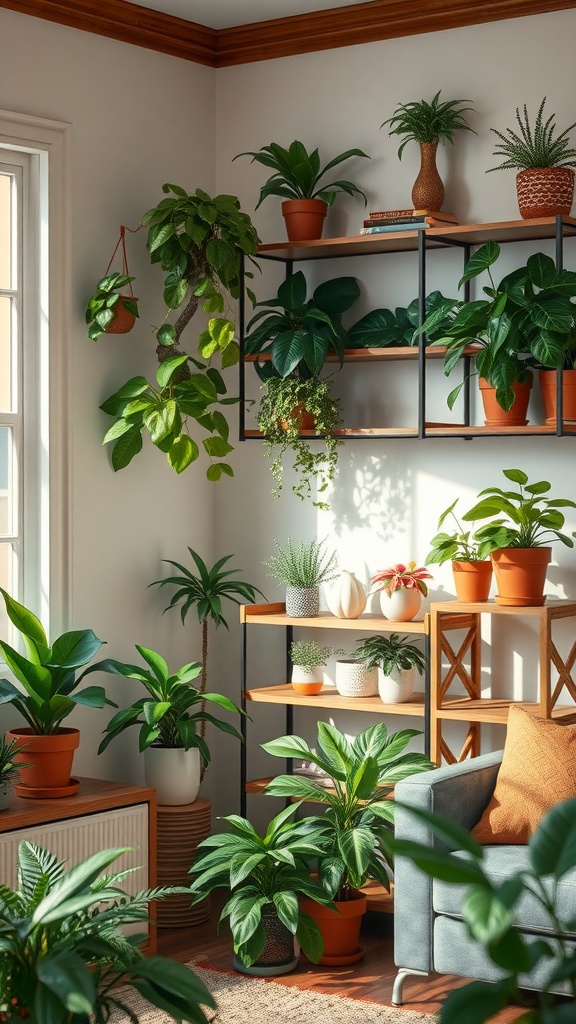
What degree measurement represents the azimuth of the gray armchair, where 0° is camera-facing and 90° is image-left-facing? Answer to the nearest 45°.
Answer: approximately 45°

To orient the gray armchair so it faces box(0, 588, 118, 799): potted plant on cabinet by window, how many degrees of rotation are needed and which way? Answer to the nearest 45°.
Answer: approximately 45° to its right

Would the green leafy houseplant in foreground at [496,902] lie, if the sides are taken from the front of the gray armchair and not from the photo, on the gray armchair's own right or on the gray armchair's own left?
on the gray armchair's own left
